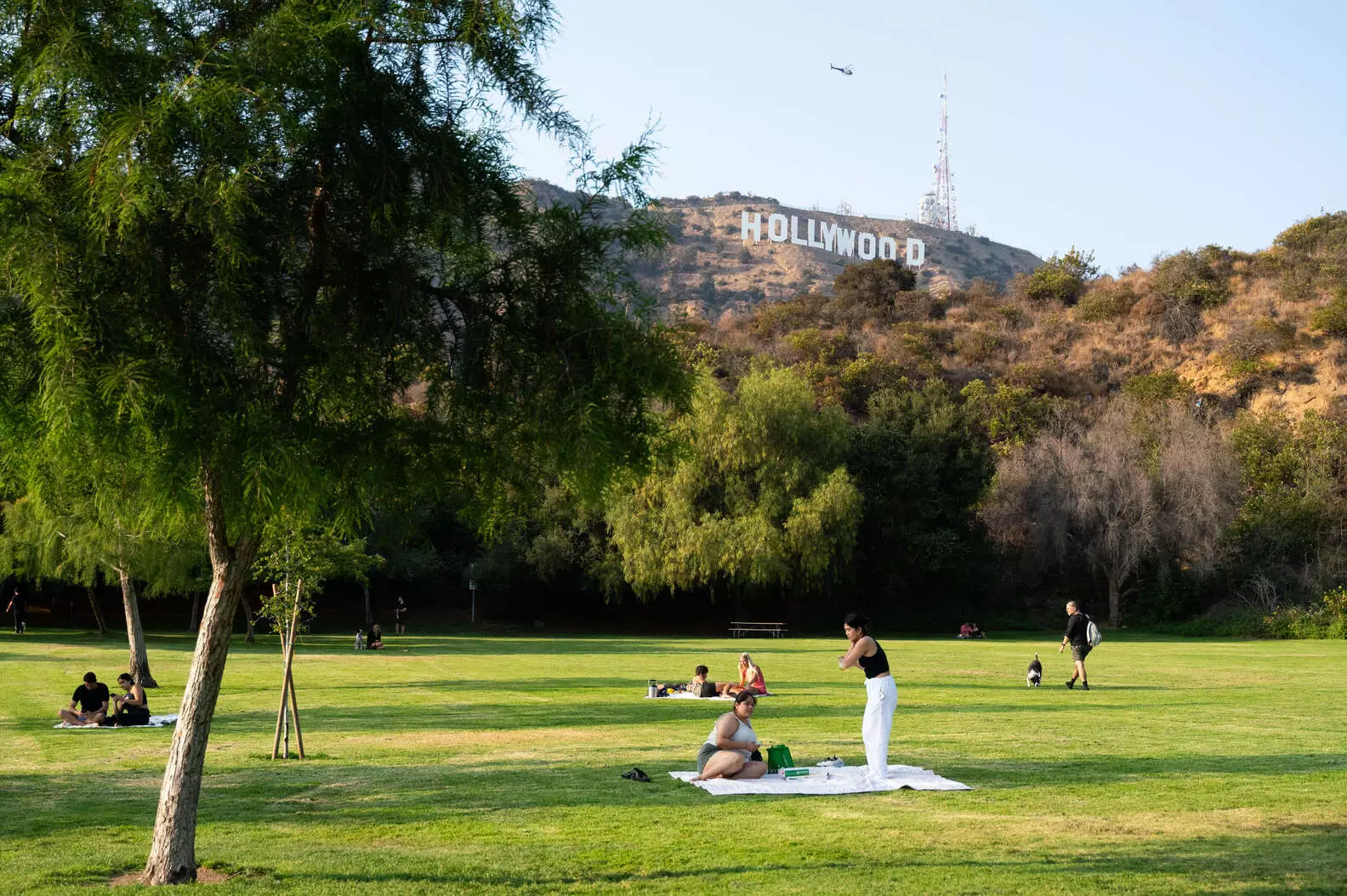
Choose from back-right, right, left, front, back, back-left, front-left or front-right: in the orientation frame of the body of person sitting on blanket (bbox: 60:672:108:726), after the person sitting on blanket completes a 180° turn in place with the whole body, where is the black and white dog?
front-right

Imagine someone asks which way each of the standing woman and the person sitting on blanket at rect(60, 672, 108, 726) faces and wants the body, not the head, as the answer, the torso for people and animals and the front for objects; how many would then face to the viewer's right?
0

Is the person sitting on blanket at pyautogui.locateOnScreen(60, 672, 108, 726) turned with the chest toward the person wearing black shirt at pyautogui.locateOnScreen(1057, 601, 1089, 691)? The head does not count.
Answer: no

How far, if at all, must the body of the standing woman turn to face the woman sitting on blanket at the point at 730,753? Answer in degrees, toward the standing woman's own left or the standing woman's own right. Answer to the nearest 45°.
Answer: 0° — they already face them

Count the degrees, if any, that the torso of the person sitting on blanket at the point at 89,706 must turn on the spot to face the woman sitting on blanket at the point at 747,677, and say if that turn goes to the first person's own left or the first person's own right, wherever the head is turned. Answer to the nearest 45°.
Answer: approximately 135° to the first person's own left

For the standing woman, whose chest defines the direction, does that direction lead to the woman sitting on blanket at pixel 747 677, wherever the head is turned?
no

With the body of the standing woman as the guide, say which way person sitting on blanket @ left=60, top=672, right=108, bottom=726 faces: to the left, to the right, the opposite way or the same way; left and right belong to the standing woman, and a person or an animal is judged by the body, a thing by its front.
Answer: to the left

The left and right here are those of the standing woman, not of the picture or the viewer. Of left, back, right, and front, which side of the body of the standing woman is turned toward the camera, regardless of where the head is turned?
left

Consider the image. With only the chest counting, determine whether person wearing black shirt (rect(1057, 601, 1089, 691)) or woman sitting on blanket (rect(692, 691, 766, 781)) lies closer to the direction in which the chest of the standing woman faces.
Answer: the woman sitting on blanket

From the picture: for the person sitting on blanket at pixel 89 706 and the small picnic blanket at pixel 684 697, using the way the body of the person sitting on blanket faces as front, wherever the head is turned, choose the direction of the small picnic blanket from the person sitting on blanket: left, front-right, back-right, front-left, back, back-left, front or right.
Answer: back-left

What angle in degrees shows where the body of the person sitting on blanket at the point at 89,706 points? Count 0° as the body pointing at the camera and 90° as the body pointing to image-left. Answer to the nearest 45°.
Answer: approximately 45°

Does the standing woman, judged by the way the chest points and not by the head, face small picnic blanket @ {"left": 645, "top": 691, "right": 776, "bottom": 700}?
no

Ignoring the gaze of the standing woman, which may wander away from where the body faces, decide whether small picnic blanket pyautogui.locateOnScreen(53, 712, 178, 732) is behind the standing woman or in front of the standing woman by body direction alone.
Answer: in front
